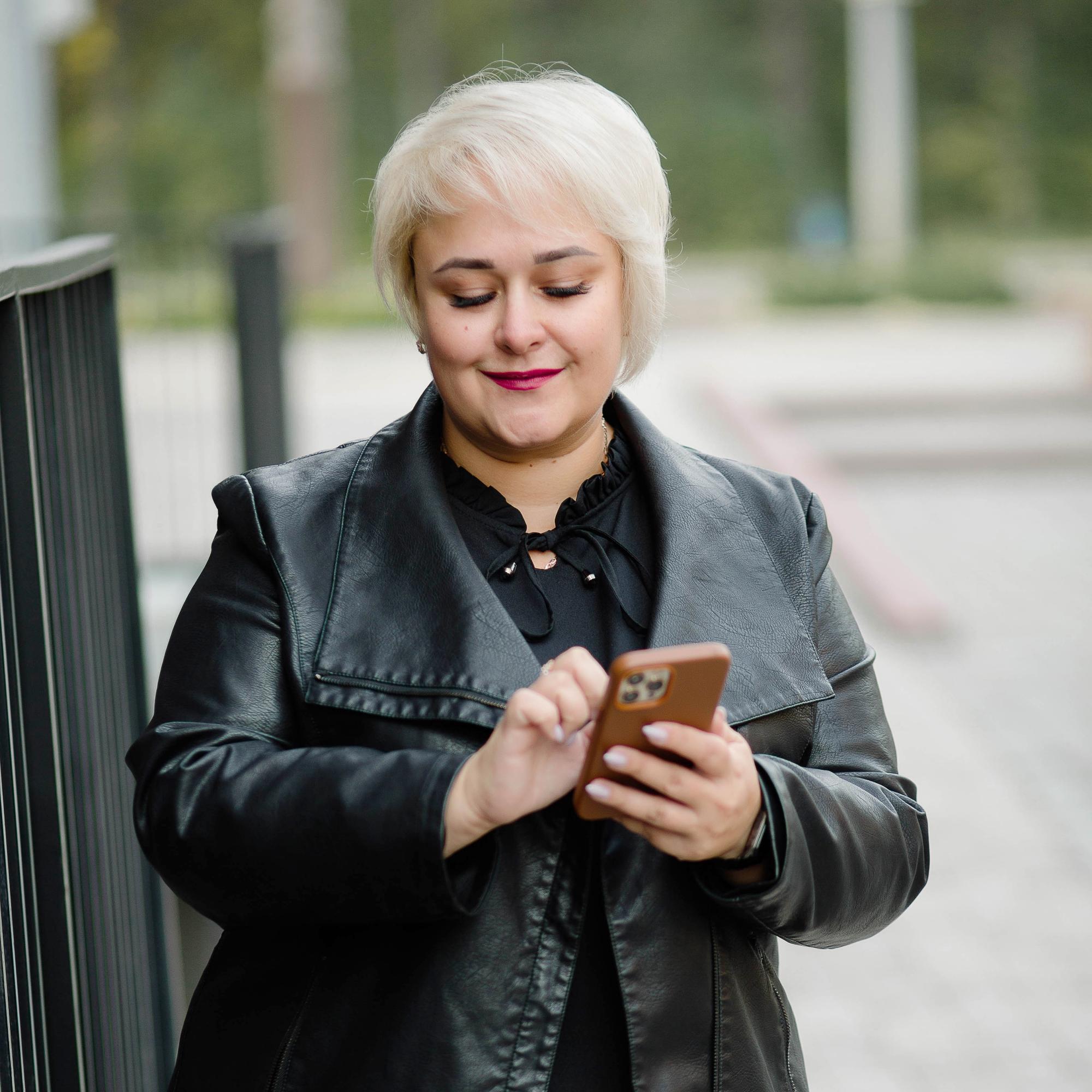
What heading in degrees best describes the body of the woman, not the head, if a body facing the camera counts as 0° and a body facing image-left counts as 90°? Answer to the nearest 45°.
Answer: approximately 0°

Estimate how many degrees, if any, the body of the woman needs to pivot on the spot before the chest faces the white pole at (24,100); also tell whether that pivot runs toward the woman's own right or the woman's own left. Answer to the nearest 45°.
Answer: approximately 180°

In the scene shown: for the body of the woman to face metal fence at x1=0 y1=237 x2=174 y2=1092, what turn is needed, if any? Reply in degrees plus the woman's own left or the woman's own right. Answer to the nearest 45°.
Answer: approximately 135° to the woman's own right

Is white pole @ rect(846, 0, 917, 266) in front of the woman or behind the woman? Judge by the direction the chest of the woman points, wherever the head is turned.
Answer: behind
